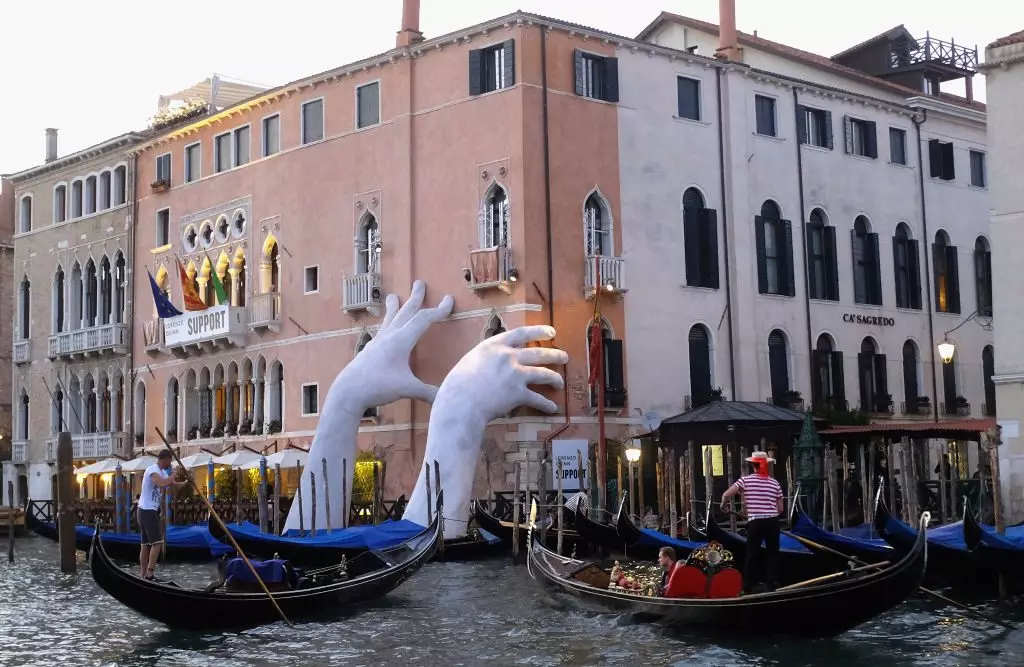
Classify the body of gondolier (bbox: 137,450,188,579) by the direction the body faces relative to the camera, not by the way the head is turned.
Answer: to the viewer's right

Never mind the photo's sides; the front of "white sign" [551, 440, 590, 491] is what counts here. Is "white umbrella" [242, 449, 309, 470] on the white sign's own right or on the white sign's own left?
on the white sign's own right

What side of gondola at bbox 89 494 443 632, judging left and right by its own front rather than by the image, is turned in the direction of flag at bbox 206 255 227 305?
left

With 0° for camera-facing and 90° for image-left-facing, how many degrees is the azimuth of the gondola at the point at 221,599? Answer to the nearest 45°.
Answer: approximately 270°

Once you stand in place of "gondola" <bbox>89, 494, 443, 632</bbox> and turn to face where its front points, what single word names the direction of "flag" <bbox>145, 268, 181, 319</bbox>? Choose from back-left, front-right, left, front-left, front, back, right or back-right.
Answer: left

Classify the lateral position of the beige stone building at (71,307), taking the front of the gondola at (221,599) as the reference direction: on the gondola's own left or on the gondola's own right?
on the gondola's own left

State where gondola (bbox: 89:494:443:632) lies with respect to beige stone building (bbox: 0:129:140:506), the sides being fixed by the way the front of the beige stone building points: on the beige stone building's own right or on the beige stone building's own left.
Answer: on the beige stone building's own left

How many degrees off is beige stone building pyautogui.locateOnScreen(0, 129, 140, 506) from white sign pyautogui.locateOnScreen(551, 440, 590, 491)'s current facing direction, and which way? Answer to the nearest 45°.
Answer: approximately 135° to its right

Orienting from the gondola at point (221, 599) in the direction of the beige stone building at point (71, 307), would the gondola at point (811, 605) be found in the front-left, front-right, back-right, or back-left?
back-right

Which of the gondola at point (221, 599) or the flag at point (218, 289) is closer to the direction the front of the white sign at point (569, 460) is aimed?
the gondola

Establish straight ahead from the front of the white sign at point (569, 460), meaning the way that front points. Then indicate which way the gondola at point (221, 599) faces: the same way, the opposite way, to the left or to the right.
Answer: to the left
